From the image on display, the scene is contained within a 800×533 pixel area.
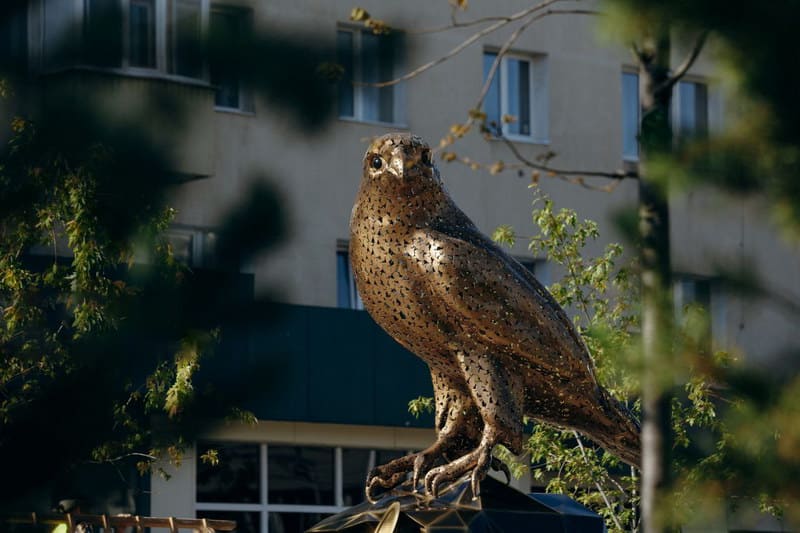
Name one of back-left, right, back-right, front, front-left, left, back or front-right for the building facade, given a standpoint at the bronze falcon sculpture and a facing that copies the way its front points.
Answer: back-right

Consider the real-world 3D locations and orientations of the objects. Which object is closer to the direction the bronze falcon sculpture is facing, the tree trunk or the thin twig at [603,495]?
the tree trunk

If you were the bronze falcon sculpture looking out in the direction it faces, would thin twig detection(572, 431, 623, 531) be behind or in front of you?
behind

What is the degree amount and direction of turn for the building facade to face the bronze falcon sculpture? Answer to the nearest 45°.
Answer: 0° — it already faces it

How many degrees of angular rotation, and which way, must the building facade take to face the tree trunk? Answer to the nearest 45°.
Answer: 0° — it already faces it

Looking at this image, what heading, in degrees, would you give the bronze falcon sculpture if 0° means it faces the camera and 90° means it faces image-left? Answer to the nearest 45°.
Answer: approximately 45°
